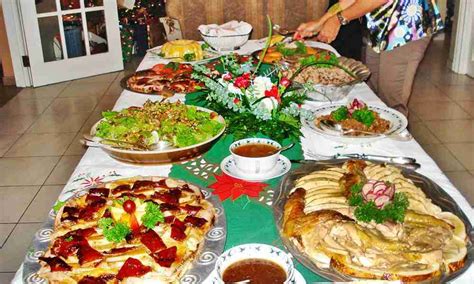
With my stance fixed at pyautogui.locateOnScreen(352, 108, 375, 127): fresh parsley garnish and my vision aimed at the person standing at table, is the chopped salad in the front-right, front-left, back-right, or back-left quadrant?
back-left

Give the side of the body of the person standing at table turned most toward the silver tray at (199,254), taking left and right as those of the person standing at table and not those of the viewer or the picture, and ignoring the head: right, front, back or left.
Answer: left

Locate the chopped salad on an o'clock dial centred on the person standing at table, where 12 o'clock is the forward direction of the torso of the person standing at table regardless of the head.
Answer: The chopped salad is roughly at 10 o'clock from the person standing at table.

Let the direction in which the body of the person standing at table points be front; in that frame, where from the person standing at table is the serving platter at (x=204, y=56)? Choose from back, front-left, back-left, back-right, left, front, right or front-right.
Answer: front

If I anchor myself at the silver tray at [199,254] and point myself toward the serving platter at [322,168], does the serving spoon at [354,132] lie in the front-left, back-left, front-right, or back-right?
front-left

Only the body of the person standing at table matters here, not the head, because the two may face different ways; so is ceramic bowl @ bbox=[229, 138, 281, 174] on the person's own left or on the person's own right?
on the person's own left

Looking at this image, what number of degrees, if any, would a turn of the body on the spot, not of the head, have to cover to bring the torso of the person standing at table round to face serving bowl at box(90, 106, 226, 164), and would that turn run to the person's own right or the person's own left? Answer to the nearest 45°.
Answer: approximately 45° to the person's own left

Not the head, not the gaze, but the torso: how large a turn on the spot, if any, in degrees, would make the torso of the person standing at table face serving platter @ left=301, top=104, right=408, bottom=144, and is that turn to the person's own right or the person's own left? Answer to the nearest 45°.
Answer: approximately 90° to the person's own left

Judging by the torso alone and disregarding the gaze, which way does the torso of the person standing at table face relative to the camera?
to the viewer's left

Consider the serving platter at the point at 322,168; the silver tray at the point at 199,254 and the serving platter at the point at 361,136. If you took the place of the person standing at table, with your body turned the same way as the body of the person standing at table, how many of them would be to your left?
3

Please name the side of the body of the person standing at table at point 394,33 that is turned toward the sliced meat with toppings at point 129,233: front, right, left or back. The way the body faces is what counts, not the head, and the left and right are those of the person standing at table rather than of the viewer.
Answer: left

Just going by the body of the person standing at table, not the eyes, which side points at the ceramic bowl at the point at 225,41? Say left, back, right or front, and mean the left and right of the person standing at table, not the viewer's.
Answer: front

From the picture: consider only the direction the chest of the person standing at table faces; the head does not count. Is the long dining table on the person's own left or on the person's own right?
on the person's own left
